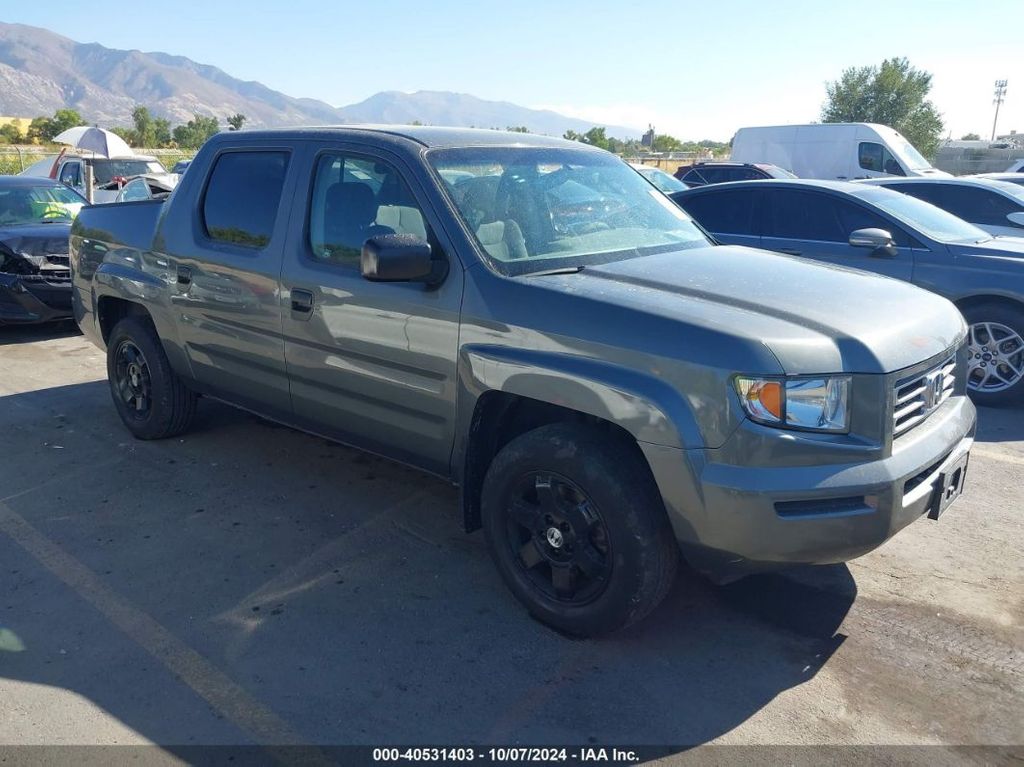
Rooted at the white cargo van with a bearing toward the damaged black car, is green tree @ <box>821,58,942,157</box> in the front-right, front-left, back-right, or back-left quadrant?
back-right

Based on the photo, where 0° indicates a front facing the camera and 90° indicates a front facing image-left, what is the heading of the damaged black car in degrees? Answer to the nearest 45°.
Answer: approximately 315°

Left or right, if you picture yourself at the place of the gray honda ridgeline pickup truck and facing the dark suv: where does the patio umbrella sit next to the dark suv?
left

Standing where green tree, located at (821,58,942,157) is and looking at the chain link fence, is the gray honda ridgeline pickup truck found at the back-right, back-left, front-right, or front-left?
front-left

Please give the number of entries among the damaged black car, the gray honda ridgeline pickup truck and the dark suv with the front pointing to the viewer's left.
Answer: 0

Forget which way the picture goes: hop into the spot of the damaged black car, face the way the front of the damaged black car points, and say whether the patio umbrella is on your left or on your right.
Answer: on your left

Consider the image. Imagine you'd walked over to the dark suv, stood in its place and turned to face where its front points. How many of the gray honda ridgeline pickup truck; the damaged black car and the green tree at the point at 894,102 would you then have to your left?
1

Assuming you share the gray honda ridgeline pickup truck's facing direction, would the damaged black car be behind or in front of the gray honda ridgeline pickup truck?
behind

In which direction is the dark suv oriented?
to the viewer's right

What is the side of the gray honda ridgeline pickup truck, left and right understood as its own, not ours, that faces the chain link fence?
back

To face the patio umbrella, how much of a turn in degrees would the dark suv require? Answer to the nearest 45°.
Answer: approximately 180°

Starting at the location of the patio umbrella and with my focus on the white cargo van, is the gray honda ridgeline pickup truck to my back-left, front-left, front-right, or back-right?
front-right
